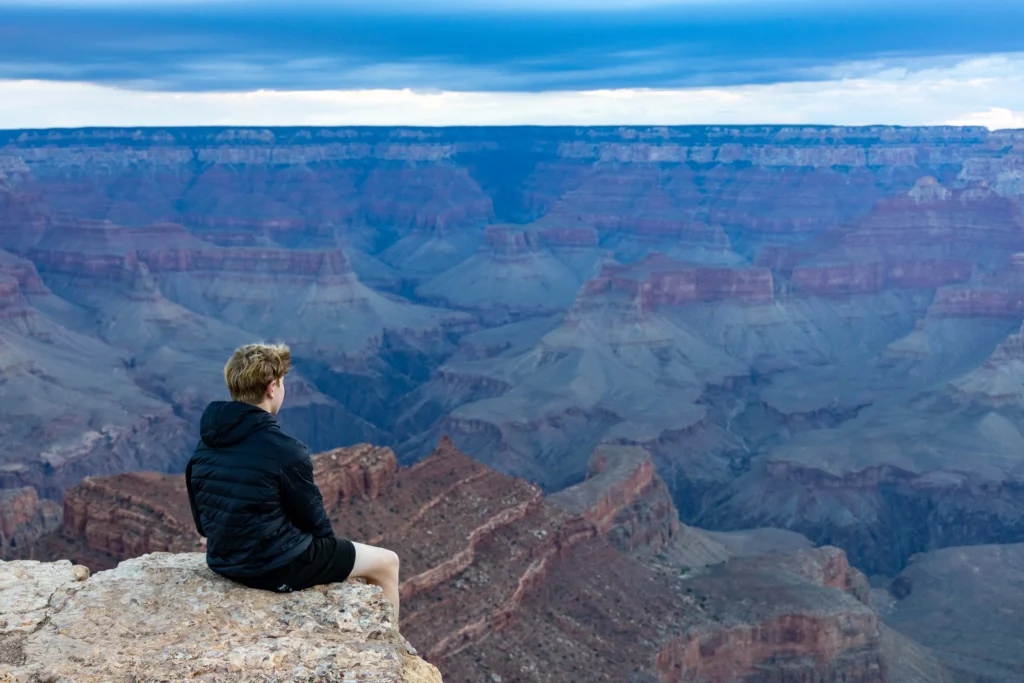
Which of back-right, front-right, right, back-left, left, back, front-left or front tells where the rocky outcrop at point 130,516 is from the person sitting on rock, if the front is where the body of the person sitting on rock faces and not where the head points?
front-left

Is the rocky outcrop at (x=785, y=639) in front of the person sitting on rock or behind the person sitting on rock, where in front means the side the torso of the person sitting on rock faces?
in front

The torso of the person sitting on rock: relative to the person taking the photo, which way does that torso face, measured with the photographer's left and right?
facing away from the viewer and to the right of the viewer

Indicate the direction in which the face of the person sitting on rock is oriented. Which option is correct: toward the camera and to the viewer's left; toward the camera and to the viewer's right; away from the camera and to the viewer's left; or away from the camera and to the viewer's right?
away from the camera and to the viewer's right
